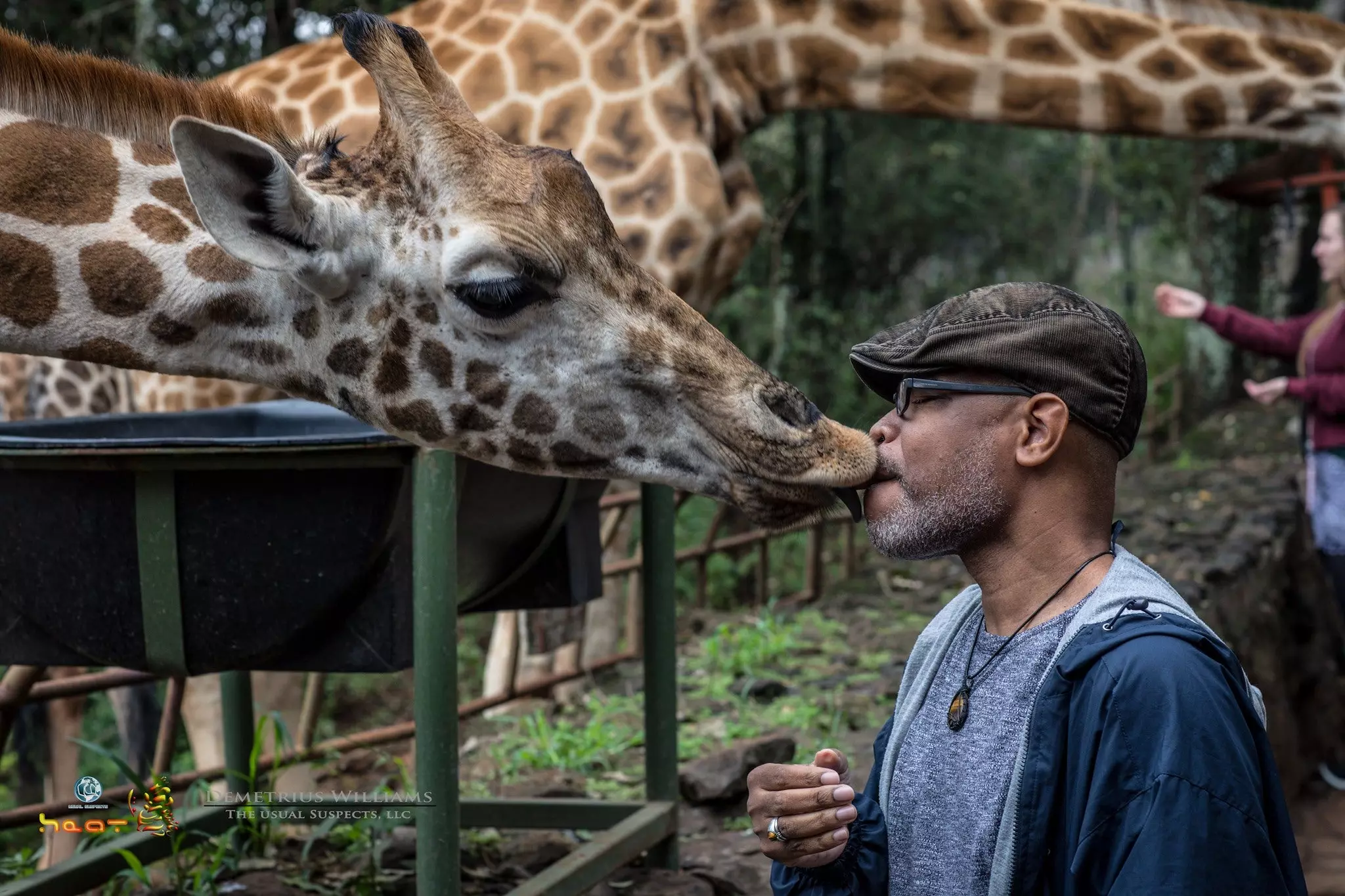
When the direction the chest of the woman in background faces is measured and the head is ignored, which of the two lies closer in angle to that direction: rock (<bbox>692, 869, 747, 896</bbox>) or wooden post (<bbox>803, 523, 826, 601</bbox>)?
the wooden post

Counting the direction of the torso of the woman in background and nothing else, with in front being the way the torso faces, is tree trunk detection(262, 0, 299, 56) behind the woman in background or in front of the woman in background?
in front

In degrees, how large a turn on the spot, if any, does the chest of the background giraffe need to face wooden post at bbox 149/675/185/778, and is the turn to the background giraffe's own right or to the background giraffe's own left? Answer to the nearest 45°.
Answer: approximately 135° to the background giraffe's own right

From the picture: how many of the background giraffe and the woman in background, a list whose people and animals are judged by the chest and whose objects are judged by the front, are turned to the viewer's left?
1

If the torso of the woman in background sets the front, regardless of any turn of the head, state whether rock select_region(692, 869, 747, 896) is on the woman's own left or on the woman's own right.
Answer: on the woman's own left

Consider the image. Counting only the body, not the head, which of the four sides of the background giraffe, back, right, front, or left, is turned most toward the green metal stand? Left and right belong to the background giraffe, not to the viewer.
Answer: right

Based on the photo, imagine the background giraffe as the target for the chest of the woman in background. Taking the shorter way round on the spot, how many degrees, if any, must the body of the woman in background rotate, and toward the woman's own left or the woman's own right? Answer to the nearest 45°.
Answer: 0° — they already face it

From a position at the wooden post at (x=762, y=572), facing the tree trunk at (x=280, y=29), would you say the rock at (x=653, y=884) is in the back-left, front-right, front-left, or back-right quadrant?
back-left

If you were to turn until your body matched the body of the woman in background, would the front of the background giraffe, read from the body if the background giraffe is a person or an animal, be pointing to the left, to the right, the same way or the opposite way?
the opposite way

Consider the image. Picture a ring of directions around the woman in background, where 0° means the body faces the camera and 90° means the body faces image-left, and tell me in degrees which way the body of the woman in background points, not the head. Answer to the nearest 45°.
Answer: approximately 90°

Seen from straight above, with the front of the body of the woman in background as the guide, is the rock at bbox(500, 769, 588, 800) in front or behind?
in front

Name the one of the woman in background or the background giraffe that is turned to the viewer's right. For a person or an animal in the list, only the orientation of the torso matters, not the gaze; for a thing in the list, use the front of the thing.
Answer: the background giraffe

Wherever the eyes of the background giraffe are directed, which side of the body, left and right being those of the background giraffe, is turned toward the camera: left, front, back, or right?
right

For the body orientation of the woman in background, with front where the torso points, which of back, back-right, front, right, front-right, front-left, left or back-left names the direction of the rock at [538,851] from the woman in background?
front-left
